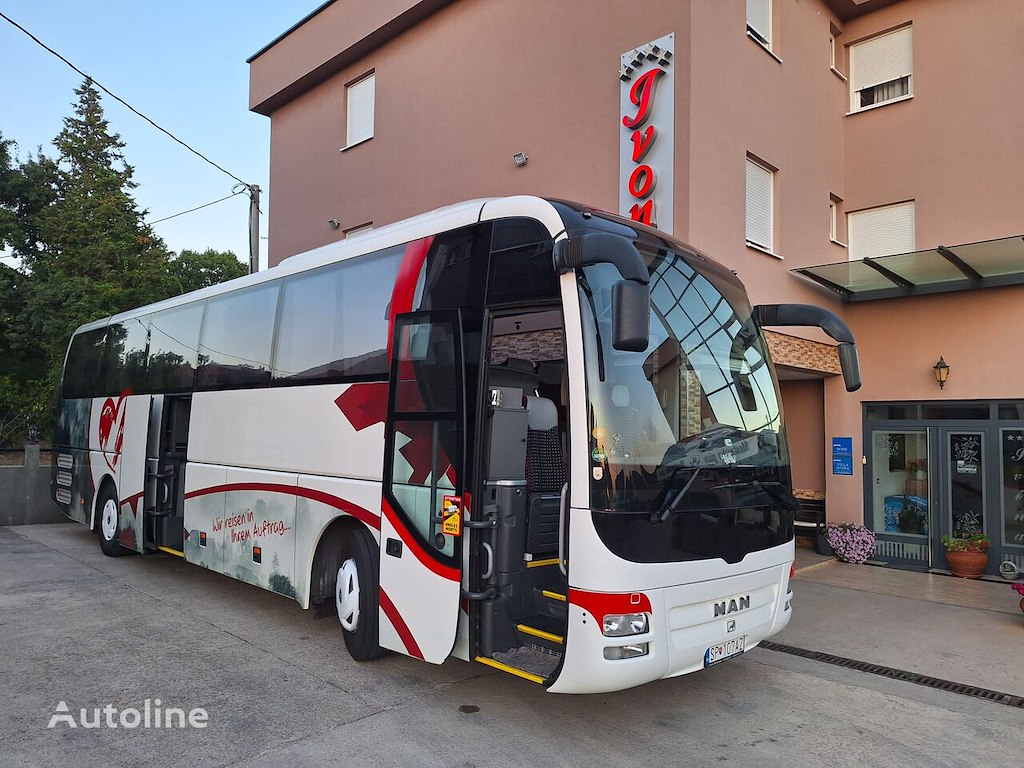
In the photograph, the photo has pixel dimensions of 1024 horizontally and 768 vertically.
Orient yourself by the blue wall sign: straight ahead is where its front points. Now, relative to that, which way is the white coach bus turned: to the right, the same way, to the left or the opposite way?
to the left

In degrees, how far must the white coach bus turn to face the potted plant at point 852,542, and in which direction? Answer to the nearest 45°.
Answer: approximately 90° to its left

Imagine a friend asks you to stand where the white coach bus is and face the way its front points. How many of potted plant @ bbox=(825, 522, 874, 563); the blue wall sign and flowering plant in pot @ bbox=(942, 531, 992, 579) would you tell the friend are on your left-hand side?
3

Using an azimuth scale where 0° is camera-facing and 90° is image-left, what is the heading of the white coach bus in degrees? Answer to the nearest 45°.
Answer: approximately 315°

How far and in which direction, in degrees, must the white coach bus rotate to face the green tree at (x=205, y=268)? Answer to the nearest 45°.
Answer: approximately 135° to its left

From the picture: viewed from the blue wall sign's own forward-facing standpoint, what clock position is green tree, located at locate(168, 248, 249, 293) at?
The green tree is roughly at 4 o'clock from the blue wall sign.

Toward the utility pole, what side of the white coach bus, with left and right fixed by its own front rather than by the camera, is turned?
back

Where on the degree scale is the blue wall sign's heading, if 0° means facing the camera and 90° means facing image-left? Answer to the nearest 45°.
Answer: approximately 0°

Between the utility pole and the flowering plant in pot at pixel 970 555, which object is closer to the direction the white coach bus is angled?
the flowering plant in pot
